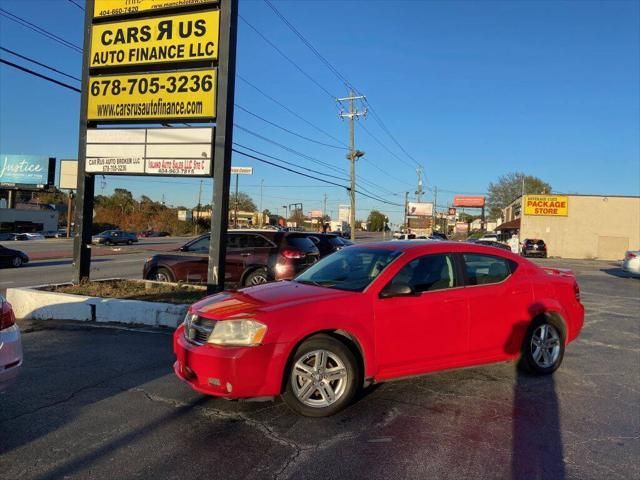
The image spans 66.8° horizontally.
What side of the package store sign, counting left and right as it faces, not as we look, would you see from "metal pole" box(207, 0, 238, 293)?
front

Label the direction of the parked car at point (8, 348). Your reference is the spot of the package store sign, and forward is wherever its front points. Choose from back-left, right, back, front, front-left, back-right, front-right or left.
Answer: front

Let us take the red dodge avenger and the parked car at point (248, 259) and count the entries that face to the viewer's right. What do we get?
0

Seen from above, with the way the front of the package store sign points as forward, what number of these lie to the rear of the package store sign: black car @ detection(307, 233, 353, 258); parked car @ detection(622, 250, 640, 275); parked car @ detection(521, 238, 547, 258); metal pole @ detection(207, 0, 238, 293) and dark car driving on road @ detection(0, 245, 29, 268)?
0

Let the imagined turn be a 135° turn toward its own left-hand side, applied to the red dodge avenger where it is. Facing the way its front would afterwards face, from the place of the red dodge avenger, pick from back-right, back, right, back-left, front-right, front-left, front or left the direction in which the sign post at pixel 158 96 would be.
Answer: back-left

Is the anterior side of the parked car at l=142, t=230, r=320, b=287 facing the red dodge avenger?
no

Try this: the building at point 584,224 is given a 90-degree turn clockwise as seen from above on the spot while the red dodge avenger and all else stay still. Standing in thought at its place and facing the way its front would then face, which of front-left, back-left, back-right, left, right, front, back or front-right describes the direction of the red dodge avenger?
back

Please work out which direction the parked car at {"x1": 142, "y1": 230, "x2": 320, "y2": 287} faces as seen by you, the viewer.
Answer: facing away from the viewer and to the left of the viewer

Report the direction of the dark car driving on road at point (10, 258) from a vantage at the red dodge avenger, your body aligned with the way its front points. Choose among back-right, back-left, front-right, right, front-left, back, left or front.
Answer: right

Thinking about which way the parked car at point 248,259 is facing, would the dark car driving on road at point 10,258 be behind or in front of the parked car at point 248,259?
in front

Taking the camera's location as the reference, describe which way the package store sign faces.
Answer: facing the viewer
